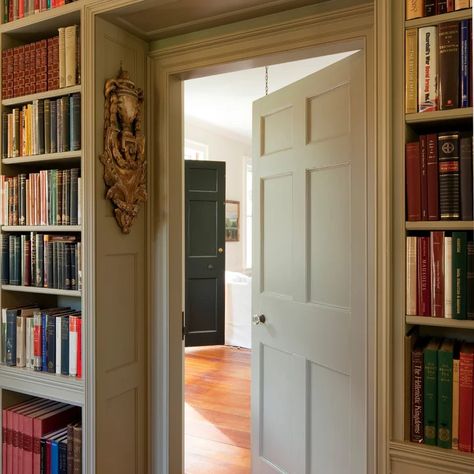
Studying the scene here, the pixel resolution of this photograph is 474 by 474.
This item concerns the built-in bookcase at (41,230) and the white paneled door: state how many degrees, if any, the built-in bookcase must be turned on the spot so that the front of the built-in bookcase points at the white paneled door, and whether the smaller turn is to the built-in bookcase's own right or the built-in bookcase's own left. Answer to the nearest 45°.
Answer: approximately 135° to the built-in bookcase's own left

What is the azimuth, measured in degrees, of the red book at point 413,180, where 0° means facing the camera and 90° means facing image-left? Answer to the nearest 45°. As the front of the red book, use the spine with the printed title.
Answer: approximately 0°

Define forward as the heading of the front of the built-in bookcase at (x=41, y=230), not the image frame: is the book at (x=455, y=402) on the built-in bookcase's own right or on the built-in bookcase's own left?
on the built-in bookcase's own left

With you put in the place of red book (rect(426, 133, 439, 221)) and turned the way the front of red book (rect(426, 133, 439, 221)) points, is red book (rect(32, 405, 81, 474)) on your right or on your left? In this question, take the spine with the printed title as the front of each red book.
on your right

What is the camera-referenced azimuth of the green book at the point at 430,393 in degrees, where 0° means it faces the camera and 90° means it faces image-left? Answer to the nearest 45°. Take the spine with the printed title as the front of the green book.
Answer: approximately 0°
